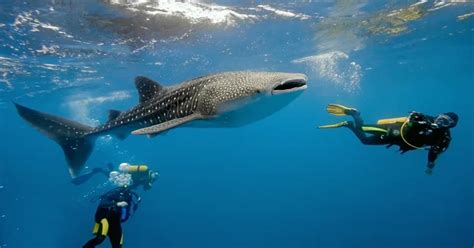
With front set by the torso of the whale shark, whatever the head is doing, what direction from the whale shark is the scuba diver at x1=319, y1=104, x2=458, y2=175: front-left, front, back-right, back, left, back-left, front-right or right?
front

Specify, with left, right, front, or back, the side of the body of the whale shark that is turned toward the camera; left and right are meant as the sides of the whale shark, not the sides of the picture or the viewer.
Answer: right
